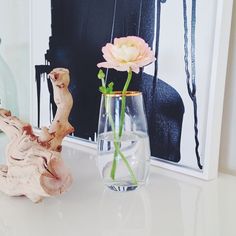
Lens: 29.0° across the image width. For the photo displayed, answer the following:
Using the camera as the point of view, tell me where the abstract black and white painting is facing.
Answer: facing the viewer and to the left of the viewer
